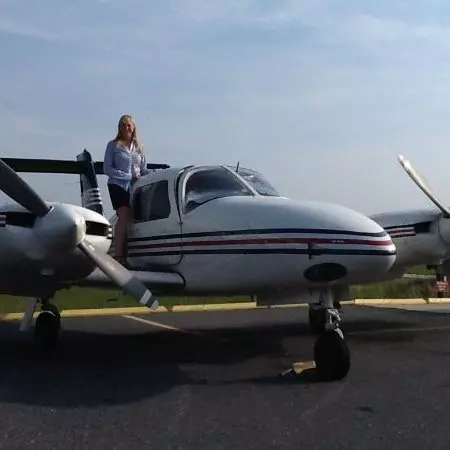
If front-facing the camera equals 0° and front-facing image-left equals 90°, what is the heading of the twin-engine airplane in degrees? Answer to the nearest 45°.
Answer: approximately 315°
